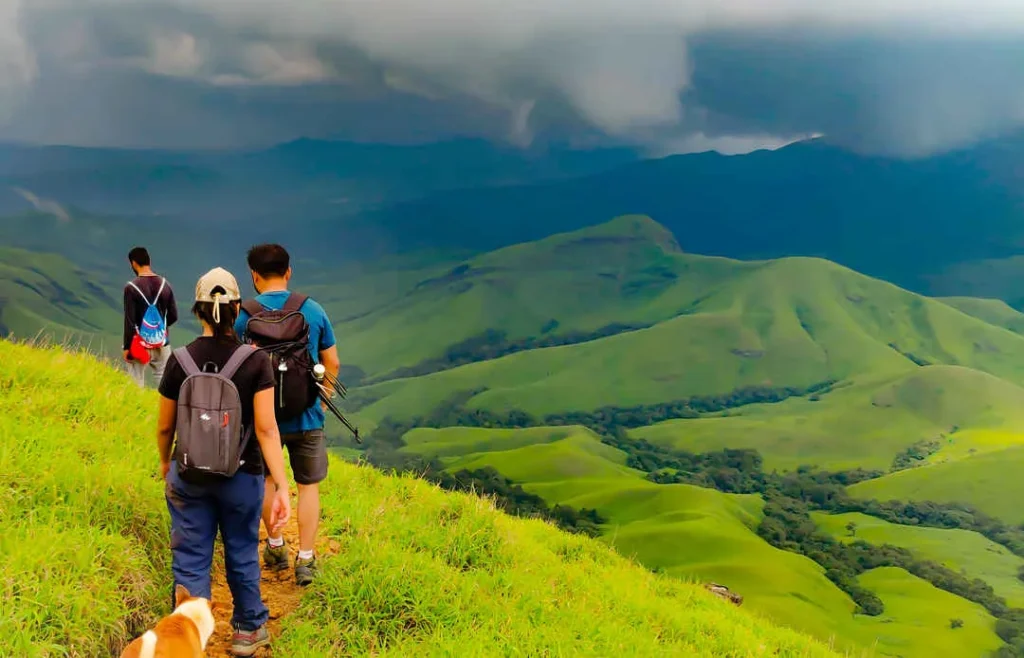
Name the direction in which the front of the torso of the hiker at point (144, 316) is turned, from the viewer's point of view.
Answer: away from the camera

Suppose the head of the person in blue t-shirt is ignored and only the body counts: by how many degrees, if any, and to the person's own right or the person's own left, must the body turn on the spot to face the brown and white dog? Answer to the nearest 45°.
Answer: approximately 180°

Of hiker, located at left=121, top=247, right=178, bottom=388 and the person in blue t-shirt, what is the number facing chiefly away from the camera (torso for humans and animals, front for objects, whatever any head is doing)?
2

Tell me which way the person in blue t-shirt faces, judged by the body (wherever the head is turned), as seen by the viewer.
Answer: away from the camera

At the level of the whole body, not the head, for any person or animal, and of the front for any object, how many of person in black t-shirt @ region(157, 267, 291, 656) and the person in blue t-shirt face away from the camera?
2

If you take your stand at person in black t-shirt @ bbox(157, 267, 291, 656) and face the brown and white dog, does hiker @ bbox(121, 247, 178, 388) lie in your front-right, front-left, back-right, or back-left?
back-right

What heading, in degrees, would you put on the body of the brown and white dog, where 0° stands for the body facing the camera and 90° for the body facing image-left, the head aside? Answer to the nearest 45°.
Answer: approximately 225°

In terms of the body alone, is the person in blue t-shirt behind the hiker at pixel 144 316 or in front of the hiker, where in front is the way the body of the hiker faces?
behind

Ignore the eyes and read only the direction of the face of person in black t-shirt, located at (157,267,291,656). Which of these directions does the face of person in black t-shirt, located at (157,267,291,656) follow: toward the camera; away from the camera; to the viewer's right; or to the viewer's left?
away from the camera

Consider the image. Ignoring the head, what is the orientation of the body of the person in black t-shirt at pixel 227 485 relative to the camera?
away from the camera

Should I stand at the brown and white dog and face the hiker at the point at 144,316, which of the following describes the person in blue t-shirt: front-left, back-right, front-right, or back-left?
front-right

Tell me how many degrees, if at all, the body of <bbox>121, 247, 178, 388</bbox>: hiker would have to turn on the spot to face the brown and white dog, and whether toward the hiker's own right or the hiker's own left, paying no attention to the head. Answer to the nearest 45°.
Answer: approximately 180°

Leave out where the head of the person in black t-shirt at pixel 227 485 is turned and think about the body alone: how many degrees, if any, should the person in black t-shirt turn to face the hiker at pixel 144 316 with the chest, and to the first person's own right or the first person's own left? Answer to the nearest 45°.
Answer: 0° — they already face them

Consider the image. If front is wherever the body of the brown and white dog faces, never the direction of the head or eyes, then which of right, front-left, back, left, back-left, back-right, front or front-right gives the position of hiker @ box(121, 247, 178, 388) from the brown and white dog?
front-left

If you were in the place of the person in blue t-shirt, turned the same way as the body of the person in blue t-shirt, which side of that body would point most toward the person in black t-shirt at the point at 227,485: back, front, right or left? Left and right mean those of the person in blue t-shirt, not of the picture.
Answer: back
